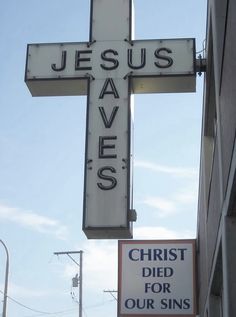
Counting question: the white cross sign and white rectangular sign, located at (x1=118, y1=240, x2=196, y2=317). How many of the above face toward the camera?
2

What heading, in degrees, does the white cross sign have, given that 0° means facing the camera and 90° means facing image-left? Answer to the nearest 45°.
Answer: approximately 0°
